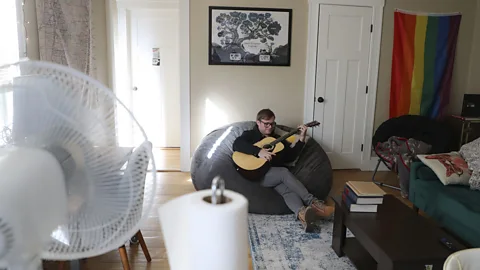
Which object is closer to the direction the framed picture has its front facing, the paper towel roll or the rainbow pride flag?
the paper towel roll

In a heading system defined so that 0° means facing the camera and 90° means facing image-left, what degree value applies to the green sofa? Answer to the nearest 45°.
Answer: approximately 45°

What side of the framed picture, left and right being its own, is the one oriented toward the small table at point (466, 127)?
left

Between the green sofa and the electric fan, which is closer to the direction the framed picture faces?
the electric fan

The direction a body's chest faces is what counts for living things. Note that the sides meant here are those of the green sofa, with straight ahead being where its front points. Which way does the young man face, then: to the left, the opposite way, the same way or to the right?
to the left

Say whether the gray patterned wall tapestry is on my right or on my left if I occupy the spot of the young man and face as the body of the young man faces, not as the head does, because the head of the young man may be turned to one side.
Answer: on my right

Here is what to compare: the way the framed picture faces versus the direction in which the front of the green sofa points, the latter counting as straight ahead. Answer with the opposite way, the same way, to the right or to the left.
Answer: to the left

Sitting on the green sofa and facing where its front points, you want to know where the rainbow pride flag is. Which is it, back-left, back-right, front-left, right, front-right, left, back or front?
back-right

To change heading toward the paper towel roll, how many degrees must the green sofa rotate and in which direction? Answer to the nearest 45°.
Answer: approximately 45° to its left

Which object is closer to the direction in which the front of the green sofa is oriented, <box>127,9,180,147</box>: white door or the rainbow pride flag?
the white door

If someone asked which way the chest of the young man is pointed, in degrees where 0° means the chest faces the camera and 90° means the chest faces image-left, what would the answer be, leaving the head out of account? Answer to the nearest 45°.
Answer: approximately 315°

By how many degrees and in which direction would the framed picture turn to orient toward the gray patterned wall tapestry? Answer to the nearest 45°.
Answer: approximately 45° to its right
